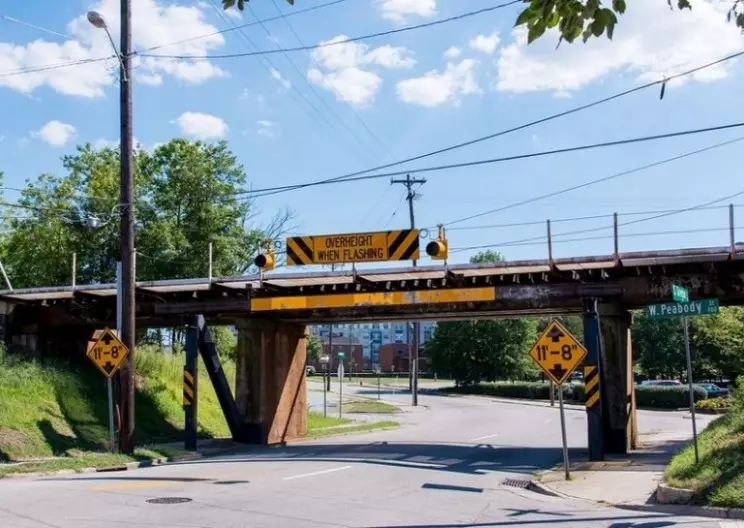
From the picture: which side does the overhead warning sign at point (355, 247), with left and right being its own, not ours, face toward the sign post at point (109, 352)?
right

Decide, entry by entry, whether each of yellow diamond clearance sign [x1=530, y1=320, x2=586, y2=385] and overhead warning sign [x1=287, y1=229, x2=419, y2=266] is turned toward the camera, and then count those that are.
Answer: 2

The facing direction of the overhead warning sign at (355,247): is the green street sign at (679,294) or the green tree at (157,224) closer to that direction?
the green street sign

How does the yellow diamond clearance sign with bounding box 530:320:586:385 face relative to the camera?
toward the camera

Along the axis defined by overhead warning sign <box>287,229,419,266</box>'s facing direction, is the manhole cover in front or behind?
in front

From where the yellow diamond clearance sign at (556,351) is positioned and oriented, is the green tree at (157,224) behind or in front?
behind

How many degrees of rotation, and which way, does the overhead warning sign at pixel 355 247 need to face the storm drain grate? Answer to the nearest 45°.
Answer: approximately 45° to its left

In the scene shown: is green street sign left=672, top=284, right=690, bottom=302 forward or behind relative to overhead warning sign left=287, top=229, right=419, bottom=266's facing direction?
forward
